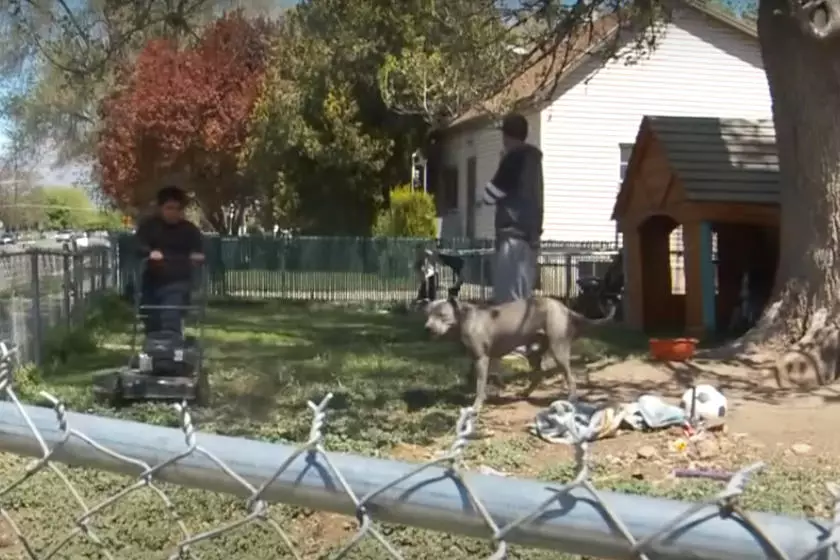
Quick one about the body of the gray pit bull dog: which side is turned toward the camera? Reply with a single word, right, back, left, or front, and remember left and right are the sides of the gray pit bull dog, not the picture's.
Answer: left

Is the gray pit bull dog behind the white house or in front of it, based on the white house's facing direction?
in front

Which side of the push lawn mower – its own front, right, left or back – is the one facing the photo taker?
front

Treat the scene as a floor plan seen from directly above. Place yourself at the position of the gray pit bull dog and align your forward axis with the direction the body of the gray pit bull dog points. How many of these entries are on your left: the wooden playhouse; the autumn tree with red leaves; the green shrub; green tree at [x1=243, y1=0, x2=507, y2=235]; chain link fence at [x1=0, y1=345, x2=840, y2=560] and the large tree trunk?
1

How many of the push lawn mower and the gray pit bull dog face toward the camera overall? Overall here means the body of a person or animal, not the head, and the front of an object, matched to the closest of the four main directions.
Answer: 1

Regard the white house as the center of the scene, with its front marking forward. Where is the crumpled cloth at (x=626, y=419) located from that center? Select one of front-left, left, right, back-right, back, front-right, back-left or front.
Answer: front-left

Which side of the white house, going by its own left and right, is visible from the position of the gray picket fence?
front

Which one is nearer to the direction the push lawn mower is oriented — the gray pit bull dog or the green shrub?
the gray pit bull dog

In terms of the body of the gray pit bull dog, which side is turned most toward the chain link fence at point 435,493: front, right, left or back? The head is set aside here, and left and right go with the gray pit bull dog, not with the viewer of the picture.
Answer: left

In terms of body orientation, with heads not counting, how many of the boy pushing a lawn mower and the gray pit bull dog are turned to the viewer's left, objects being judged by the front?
1

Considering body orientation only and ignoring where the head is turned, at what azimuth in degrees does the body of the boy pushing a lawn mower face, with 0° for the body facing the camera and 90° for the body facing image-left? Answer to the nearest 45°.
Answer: approximately 0°

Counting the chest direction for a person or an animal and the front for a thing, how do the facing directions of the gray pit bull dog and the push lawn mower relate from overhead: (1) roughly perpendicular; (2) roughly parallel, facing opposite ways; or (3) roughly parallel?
roughly perpendicular

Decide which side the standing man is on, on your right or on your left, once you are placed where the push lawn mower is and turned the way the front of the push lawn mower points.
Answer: on your left

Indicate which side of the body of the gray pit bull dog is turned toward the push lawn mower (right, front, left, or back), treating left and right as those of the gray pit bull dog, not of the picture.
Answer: front

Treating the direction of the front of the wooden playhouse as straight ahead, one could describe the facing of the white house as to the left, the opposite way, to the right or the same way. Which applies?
the same way

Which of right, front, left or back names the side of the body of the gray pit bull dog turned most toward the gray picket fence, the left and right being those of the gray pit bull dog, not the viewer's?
right

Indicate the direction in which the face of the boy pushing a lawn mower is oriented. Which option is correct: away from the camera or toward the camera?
toward the camera

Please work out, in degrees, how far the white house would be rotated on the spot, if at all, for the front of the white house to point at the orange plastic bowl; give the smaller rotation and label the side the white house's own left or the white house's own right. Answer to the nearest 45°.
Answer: approximately 45° to the white house's own left
